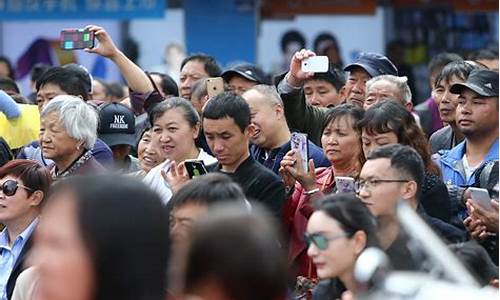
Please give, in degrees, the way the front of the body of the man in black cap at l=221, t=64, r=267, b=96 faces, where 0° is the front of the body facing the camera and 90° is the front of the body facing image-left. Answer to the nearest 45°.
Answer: approximately 45°

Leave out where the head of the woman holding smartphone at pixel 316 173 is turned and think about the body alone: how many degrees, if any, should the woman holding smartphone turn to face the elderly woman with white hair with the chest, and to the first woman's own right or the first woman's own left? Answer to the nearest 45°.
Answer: approximately 45° to the first woman's own right

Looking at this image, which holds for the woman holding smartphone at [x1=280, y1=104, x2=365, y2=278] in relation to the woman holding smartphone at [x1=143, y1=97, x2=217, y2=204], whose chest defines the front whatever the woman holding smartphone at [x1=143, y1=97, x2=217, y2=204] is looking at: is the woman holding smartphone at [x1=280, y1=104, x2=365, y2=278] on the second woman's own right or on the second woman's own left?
on the second woman's own left

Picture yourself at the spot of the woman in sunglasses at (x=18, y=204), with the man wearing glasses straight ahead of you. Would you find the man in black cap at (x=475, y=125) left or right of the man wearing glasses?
left

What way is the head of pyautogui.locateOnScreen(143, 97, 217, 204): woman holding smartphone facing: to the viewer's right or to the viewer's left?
to the viewer's left

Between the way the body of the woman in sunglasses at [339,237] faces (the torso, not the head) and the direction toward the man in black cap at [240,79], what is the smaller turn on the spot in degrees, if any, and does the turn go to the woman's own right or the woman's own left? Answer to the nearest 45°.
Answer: approximately 135° to the woman's own right

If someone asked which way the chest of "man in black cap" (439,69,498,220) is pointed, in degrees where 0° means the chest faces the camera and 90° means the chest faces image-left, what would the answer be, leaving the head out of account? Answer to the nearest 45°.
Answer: approximately 45°

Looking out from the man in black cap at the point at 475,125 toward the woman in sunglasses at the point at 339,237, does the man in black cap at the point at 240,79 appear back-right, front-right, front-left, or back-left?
back-right

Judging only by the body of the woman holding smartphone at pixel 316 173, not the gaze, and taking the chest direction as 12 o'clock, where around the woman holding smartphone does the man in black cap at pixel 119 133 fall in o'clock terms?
The man in black cap is roughly at 3 o'clock from the woman holding smartphone.
